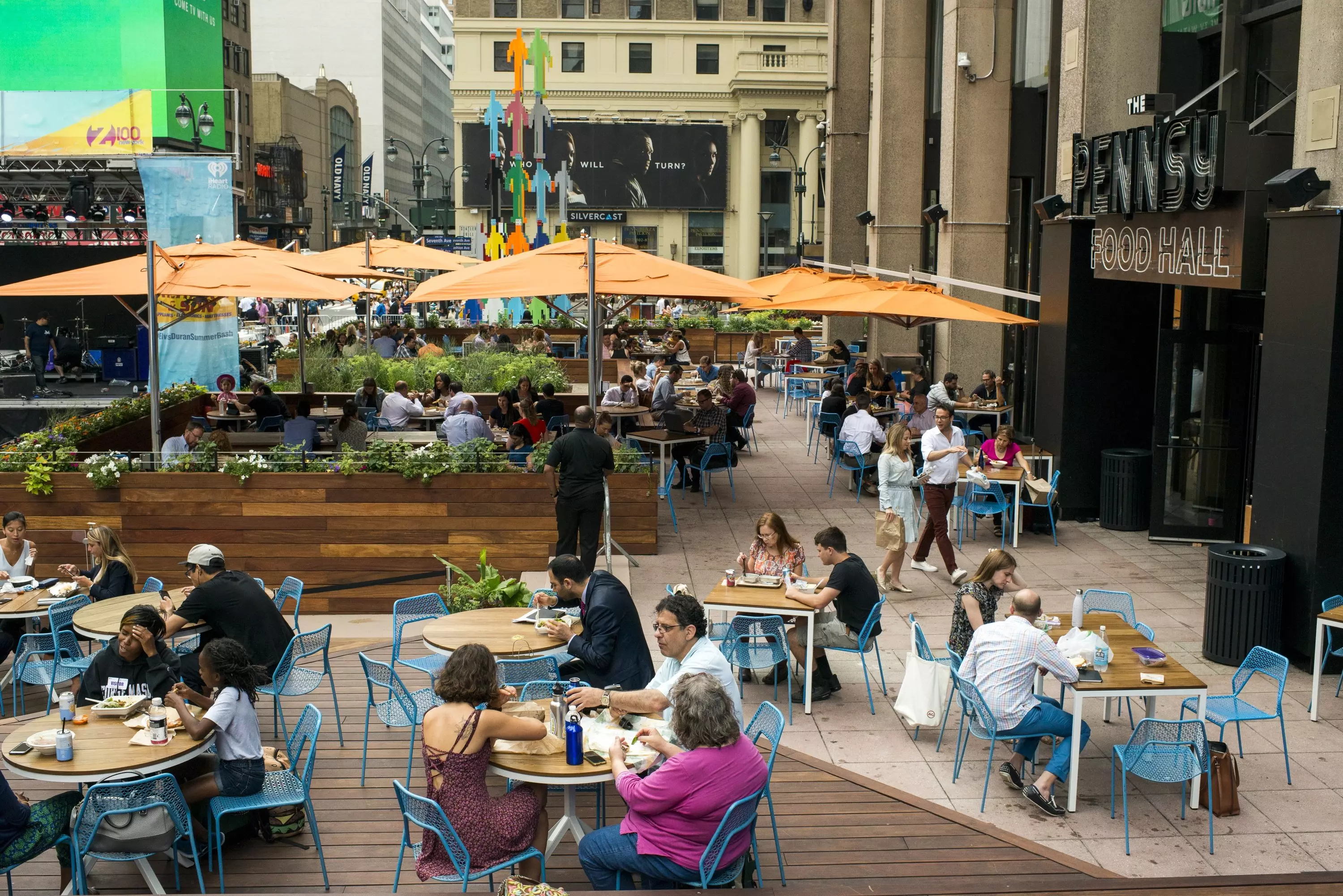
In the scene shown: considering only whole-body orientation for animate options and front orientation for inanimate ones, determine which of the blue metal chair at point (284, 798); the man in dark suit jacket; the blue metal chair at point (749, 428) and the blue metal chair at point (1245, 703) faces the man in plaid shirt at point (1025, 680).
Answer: the blue metal chair at point (1245, 703)

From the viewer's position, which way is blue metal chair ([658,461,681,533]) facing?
facing to the left of the viewer

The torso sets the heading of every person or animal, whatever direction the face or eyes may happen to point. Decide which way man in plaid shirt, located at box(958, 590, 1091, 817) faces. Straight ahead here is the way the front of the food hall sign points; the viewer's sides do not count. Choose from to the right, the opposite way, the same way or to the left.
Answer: the opposite way

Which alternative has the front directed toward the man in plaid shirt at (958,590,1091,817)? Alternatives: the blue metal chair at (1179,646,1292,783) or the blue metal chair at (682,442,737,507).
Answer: the blue metal chair at (1179,646,1292,783)

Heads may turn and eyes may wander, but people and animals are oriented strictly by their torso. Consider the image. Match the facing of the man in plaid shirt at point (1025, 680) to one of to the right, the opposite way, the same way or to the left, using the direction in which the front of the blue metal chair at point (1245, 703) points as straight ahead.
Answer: the opposite way

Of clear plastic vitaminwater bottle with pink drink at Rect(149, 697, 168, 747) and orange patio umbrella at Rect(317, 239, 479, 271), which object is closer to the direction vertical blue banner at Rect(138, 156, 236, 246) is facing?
the clear plastic vitaminwater bottle with pink drink

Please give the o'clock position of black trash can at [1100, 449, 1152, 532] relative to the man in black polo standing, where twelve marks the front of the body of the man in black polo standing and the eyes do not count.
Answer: The black trash can is roughly at 2 o'clock from the man in black polo standing.

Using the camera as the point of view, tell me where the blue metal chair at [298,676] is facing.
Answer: facing away from the viewer and to the left of the viewer

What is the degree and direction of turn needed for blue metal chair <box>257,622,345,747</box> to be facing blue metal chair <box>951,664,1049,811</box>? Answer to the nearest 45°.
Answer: approximately 180°

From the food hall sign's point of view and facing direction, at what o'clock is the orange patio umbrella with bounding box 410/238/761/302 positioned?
The orange patio umbrella is roughly at 1 o'clock from the food hall sign.

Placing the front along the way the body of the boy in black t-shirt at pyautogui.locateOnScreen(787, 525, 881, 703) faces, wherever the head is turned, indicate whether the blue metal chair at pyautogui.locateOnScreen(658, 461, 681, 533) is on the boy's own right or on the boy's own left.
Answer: on the boy's own right

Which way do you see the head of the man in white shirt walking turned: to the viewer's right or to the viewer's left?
to the viewer's left

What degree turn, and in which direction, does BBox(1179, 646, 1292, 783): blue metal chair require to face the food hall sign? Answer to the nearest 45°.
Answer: approximately 135° to its right

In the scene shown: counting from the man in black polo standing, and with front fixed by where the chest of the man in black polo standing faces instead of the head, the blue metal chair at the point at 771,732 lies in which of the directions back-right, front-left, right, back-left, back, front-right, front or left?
back
